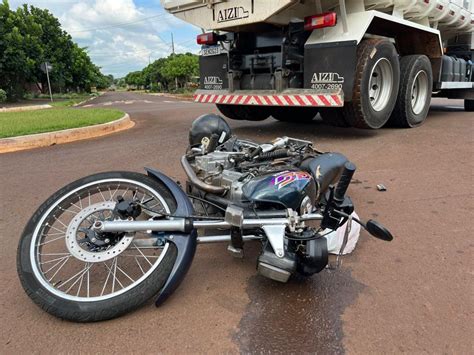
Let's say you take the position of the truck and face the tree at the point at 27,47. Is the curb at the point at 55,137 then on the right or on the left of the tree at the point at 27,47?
left

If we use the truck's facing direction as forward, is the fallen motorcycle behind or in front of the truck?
behind

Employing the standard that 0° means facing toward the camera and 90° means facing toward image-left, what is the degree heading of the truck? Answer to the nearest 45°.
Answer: approximately 225°

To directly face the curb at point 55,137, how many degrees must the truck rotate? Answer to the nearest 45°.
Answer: approximately 135° to its left

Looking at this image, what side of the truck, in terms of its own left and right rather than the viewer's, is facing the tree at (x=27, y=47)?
left
